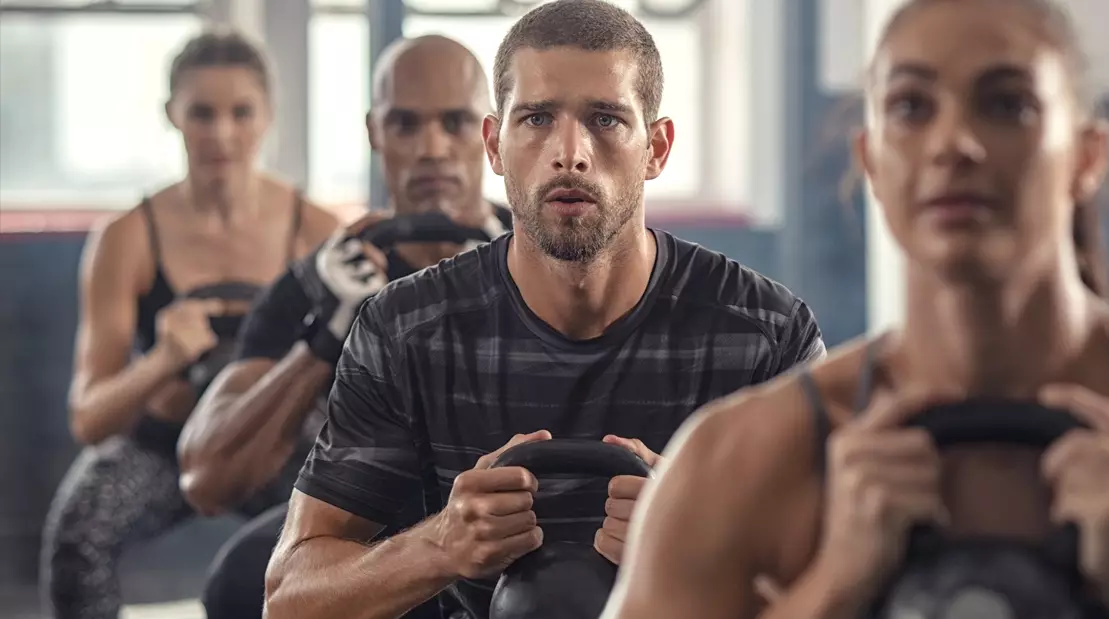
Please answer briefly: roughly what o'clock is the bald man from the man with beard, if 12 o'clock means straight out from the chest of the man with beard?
The bald man is roughly at 5 o'clock from the man with beard.

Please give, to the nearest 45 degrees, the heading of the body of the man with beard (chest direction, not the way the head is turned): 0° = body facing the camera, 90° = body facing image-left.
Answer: approximately 0°
